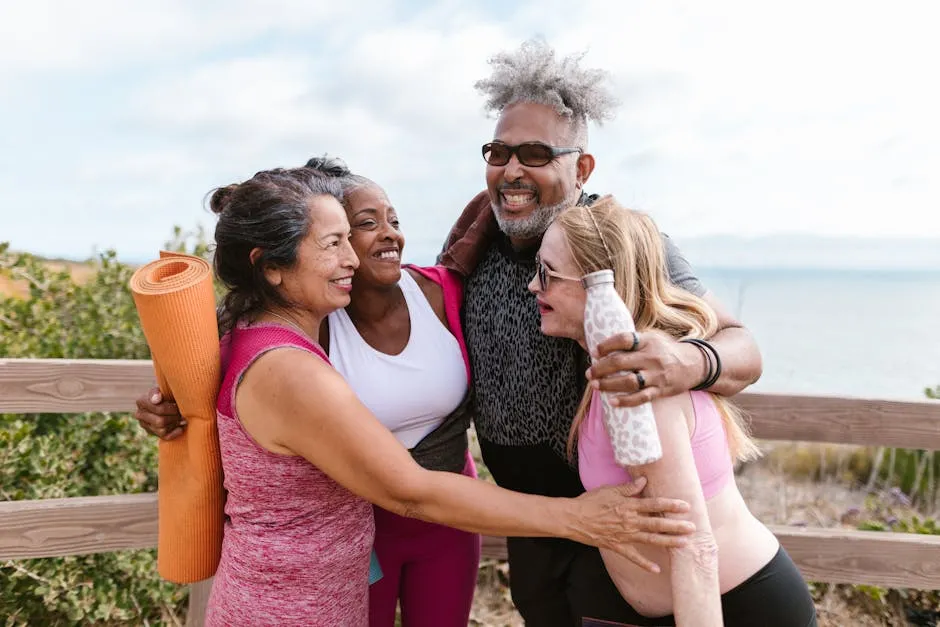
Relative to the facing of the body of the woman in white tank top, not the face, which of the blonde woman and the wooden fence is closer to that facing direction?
the blonde woman

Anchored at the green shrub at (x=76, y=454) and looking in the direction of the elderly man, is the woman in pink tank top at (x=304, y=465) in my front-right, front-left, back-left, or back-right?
front-right

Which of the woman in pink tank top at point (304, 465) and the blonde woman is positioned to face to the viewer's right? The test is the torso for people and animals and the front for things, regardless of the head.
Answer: the woman in pink tank top

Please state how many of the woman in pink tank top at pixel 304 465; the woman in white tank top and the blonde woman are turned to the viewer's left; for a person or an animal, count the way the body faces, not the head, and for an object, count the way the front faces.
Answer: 1

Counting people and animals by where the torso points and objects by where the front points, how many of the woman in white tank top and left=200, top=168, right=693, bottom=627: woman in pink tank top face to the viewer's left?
0

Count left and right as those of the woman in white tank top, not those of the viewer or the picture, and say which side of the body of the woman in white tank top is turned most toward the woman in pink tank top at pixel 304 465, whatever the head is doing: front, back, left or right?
right

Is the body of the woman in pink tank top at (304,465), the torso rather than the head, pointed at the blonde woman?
yes

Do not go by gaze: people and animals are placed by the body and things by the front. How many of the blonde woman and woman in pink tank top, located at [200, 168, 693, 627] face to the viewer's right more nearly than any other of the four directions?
1

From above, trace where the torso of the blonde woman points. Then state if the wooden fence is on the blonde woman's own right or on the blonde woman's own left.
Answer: on the blonde woman's own right

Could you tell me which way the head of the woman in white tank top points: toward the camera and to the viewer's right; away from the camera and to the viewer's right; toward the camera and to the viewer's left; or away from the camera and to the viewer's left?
toward the camera and to the viewer's right

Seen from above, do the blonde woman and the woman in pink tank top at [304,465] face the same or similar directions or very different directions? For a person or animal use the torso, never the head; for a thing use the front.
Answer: very different directions

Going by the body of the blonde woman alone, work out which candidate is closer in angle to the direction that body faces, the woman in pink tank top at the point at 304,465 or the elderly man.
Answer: the woman in pink tank top

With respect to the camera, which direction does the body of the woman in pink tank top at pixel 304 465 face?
to the viewer's right

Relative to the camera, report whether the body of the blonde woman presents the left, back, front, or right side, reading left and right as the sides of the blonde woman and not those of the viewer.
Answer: left
